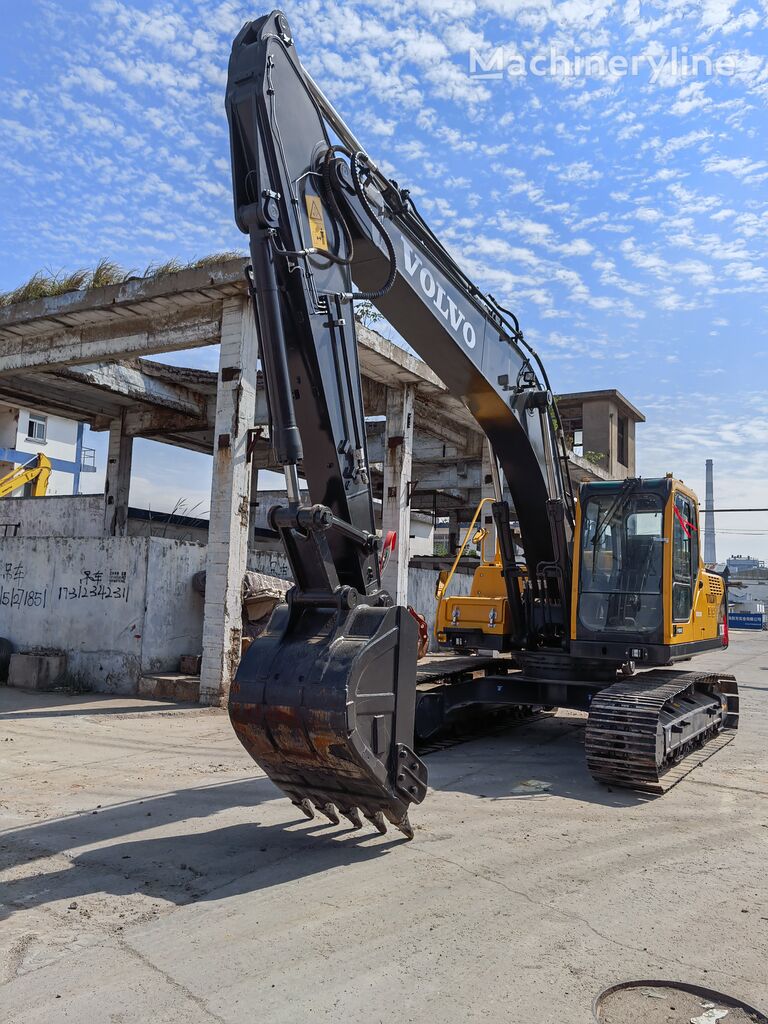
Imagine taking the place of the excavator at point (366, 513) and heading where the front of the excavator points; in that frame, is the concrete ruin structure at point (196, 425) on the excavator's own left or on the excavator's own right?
on the excavator's own right

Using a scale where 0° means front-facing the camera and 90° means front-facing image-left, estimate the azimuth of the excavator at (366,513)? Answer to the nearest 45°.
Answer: approximately 45°

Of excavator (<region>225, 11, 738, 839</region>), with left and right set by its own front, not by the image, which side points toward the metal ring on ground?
front

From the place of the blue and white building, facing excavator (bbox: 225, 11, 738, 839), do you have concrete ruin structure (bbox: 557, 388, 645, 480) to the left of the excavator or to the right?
left

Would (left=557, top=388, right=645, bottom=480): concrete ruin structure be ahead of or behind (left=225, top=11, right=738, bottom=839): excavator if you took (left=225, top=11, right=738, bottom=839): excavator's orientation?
behind

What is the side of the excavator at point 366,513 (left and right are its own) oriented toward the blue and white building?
right
